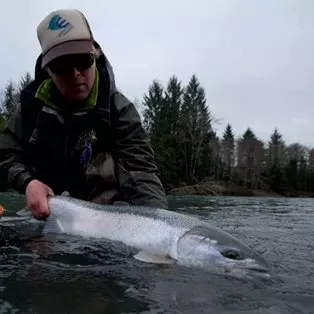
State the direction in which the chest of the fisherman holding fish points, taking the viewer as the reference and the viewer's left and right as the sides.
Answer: facing the viewer
